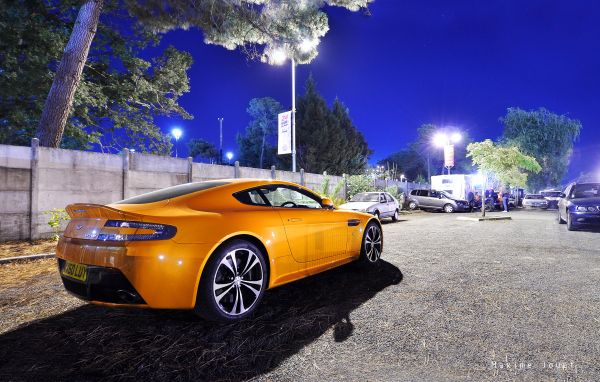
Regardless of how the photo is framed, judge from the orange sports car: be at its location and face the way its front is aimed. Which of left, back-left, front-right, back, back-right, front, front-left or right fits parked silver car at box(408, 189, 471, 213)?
front

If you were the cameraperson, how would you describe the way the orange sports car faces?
facing away from the viewer and to the right of the viewer

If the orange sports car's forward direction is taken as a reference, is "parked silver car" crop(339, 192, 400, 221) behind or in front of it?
in front

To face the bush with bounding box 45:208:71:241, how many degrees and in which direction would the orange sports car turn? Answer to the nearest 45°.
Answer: approximately 90° to its left

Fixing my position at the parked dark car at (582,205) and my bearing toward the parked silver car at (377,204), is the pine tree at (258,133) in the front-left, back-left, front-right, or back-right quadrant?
front-right

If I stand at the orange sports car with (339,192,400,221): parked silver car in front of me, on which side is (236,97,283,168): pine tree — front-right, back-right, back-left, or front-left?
front-left

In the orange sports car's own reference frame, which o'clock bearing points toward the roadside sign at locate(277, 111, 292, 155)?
The roadside sign is roughly at 11 o'clock from the orange sports car.

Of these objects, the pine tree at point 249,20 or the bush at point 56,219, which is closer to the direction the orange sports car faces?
the pine tree

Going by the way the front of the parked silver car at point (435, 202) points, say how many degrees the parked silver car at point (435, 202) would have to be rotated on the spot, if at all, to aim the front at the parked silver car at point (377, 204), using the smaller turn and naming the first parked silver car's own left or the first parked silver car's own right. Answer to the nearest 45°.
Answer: approximately 45° to the first parked silver car's own right
